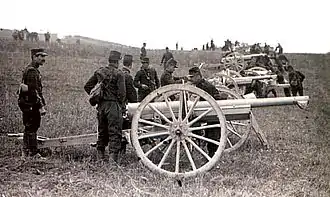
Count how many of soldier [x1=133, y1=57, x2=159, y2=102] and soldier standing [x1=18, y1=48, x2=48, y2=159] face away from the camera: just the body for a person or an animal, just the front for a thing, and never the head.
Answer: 0

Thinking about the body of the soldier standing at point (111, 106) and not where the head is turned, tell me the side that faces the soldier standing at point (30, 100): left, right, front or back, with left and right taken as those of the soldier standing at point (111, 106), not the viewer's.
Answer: left

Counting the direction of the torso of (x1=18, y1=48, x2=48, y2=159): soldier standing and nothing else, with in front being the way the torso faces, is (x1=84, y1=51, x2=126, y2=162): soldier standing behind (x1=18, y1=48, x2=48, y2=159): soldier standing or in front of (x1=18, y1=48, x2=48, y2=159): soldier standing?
in front

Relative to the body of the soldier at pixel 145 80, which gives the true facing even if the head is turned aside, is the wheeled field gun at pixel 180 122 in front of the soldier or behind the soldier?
in front

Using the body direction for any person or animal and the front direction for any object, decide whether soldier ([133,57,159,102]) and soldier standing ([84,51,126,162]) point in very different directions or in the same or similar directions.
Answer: very different directions

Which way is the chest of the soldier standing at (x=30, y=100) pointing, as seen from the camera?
to the viewer's right

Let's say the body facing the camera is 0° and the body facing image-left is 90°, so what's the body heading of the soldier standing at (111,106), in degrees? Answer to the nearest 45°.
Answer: approximately 180°

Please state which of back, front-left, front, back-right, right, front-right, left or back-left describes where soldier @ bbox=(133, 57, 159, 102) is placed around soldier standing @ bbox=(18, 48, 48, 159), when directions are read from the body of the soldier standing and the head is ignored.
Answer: front-left

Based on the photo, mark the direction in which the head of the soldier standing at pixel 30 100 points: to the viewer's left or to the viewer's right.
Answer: to the viewer's right

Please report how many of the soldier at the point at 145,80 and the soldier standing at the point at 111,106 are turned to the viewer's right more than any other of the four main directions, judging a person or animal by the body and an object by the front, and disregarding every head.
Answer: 0

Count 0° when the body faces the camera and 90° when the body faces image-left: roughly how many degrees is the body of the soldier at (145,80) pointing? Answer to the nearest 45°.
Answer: approximately 0°

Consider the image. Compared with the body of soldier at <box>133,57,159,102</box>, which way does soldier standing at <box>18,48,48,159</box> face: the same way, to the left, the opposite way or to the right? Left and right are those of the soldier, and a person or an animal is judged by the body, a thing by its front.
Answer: to the left

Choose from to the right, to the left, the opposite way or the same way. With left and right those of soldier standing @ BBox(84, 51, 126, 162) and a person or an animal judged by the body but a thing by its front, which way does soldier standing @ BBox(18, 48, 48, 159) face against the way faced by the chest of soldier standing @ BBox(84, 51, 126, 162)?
to the right
